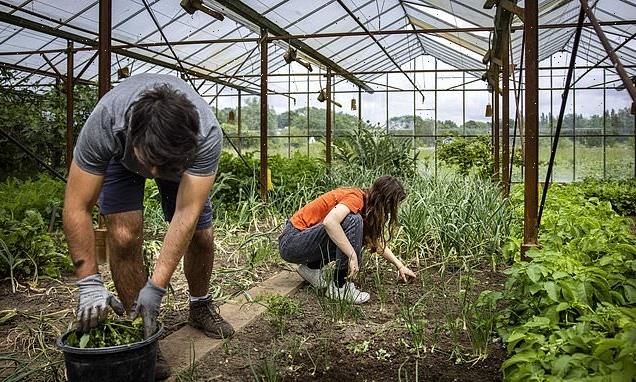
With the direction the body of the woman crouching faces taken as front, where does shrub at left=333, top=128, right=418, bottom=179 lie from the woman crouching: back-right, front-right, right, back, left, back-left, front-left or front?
left

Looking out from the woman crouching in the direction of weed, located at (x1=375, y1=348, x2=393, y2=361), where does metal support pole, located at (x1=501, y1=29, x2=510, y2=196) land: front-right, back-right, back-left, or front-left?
back-left

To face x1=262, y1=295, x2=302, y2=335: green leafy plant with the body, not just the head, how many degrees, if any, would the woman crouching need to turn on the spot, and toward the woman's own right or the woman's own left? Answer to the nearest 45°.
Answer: approximately 135° to the woman's own right

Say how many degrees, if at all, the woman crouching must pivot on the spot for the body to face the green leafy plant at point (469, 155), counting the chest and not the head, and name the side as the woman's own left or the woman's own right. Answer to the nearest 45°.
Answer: approximately 90° to the woman's own left

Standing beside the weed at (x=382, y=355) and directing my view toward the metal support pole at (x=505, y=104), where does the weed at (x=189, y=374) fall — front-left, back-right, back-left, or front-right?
back-left

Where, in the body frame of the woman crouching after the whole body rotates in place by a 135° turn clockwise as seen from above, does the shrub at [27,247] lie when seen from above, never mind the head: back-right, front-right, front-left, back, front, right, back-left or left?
front-right

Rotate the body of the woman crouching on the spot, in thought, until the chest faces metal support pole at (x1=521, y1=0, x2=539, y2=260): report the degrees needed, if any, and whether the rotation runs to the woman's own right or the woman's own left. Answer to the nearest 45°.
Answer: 0° — they already face it

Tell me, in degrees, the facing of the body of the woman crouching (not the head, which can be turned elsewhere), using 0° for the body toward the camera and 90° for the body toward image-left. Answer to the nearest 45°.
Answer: approximately 270°

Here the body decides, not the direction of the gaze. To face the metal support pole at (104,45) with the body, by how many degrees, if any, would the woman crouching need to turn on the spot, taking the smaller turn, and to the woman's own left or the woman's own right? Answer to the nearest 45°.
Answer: approximately 135° to the woman's own left

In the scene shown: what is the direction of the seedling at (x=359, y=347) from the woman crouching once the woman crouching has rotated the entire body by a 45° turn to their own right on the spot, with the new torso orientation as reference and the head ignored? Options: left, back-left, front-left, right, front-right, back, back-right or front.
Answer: front-right

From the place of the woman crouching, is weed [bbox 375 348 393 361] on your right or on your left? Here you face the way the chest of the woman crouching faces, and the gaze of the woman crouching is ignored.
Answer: on your right

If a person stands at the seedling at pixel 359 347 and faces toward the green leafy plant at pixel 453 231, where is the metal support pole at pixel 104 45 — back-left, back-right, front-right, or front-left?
front-left

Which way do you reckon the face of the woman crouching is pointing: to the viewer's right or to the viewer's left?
to the viewer's right
